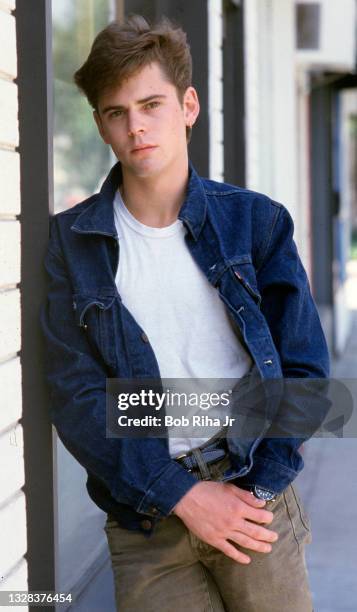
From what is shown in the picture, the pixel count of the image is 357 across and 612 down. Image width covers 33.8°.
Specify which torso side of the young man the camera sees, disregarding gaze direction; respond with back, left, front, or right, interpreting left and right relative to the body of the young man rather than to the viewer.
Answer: front
